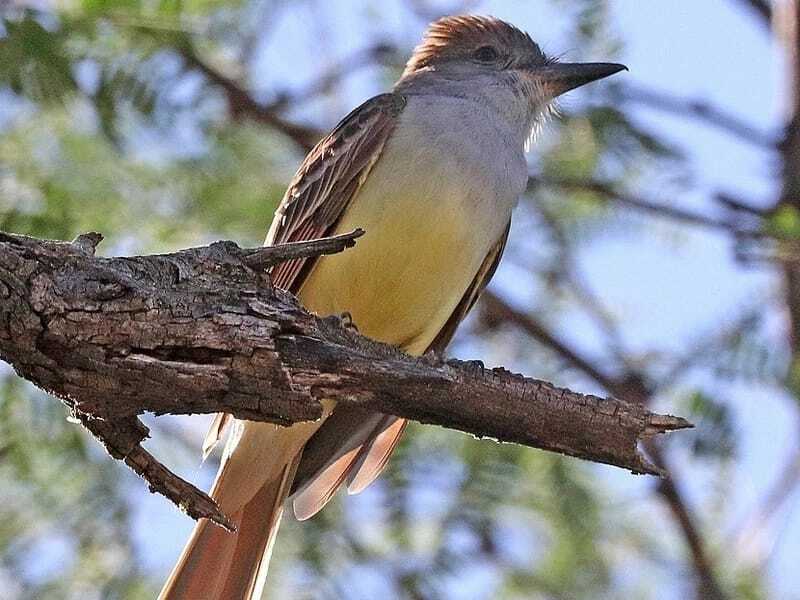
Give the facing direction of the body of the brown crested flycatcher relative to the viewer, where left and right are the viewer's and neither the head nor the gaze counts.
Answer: facing the viewer and to the right of the viewer
